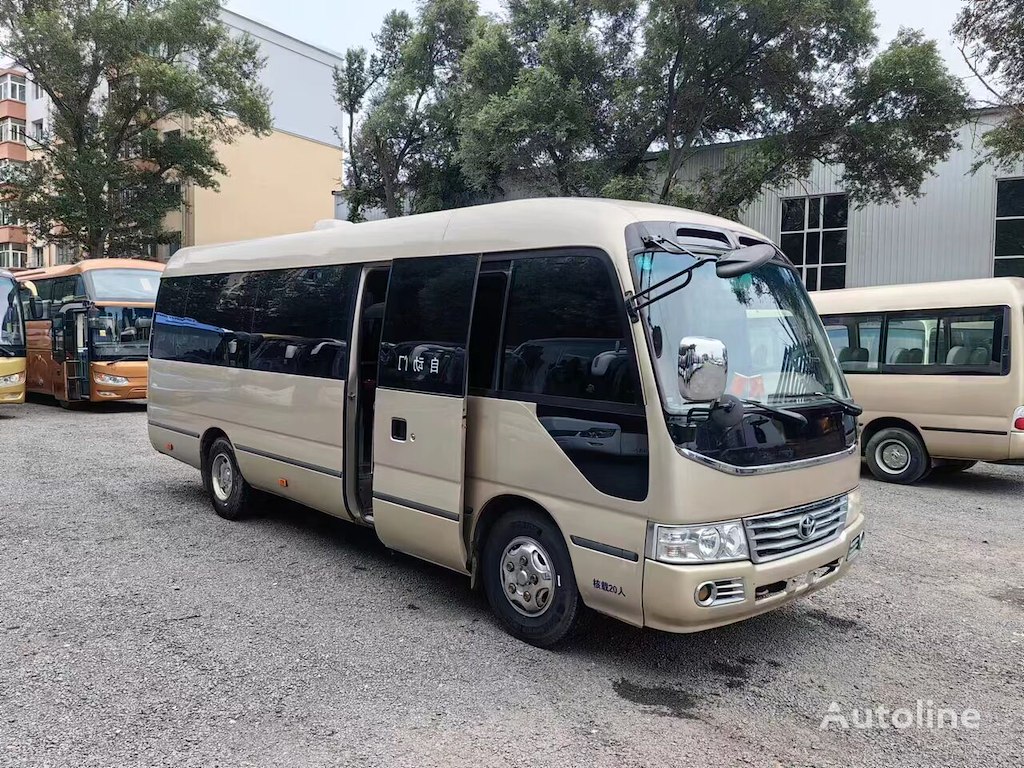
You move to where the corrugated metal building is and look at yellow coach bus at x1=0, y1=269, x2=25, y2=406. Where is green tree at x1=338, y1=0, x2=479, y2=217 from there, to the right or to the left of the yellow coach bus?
right

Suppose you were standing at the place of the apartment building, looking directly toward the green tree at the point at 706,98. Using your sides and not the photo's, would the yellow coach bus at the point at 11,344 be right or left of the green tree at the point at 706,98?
right

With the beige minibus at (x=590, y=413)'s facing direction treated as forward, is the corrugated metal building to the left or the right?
on its left

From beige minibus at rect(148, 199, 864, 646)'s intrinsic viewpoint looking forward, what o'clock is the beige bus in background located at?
The beige bus in background is roughly at 9 o'clock from the beige minibus.

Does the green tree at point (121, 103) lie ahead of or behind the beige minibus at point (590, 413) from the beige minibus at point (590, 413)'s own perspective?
behind

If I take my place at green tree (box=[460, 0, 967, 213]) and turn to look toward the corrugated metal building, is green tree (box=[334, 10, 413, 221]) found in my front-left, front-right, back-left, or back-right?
back-left

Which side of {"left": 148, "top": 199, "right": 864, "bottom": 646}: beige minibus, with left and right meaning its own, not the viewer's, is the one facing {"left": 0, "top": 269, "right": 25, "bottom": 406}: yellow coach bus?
back

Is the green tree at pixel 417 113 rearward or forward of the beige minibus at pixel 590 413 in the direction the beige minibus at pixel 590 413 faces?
rearward

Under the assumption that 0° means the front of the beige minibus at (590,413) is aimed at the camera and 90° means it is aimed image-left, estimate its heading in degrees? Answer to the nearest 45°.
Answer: approximately 315°
